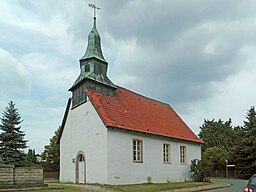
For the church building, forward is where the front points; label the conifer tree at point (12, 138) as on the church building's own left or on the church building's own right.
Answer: on the church building's own right

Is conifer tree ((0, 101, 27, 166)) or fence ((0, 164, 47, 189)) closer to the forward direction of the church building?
the fence

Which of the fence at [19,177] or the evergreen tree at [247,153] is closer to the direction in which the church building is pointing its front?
the fence

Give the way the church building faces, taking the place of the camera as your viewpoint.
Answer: facing the viewer and to the left of the viewer

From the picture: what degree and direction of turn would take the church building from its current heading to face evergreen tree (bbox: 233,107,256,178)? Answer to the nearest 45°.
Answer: approximately 180°

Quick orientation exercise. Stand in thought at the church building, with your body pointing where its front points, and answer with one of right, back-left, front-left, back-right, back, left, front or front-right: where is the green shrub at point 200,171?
back

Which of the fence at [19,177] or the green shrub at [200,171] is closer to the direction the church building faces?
the fence

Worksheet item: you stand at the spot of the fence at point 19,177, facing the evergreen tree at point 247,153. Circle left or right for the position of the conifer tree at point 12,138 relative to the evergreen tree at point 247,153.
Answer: left

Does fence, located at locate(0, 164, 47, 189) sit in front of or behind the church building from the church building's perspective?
in front
